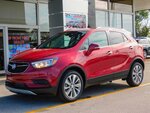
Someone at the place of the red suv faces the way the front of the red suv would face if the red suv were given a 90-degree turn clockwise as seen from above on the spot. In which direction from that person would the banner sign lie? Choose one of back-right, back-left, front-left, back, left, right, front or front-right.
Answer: front-right

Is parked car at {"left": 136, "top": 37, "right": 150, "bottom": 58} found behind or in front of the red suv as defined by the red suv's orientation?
behind

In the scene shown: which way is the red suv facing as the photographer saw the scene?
facing the viewer and to the left of the viewer

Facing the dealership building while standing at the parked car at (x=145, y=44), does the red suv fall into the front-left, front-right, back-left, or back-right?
front-left

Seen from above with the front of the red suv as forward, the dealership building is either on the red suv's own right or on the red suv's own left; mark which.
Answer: on the red suv's own right

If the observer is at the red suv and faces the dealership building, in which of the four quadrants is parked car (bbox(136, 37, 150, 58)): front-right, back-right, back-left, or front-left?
front-right
